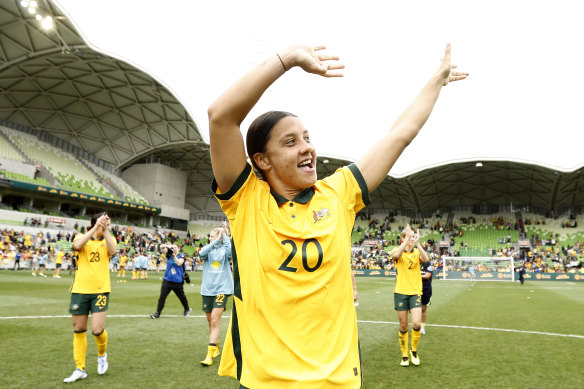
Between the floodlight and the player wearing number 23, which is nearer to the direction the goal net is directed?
the player wearing number 23

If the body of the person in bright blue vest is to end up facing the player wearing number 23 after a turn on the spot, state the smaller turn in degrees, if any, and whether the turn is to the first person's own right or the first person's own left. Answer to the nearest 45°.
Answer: approximately 45° to the first person's own left

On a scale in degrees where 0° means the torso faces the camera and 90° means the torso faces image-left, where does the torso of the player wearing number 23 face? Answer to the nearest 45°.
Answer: approximately 0°

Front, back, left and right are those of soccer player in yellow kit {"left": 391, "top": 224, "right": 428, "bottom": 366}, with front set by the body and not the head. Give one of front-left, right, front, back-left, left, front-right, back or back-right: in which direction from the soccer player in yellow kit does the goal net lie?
back

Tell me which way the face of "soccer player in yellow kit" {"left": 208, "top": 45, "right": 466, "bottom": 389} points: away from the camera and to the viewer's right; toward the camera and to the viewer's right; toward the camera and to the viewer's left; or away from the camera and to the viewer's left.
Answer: toward the camera and to the viewer's right

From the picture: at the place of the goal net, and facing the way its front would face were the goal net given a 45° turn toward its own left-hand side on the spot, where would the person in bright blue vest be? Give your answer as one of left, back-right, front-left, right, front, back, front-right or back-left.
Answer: front-right

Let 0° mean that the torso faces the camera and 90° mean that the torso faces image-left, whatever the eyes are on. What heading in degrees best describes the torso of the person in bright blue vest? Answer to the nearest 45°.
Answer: approximately 45°

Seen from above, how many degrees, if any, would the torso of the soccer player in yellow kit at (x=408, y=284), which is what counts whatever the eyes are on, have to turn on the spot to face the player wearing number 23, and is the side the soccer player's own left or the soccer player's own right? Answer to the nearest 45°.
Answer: approximately 45° to the soccer player's own right

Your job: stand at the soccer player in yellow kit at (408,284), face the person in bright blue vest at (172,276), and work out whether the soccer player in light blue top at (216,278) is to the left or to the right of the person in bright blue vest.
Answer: left

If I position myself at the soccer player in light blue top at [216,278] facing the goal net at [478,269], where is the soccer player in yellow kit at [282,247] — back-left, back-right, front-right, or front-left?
back-right
